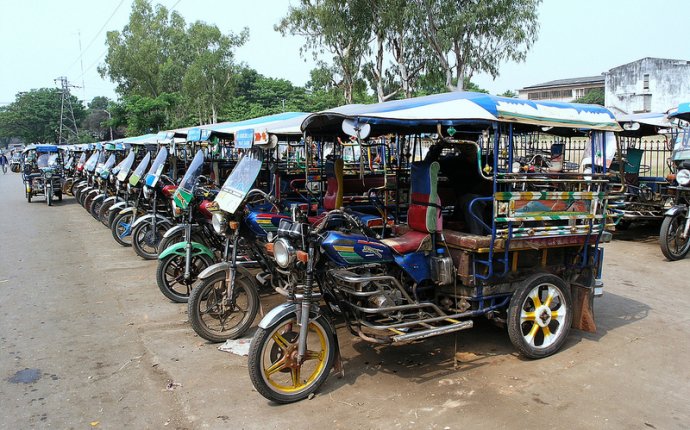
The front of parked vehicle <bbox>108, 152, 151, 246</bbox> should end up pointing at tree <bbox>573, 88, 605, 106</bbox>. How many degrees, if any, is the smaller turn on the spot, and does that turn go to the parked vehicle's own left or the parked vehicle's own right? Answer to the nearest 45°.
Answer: approximately 180°

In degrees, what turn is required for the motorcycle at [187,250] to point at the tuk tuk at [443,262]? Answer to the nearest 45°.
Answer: approximately 90° to its left

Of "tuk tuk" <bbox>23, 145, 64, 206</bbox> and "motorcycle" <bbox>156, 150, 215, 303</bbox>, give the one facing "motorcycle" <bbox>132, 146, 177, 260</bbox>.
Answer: the tuk tuk

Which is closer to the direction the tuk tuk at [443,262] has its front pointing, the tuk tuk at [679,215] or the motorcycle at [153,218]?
the motorcycle

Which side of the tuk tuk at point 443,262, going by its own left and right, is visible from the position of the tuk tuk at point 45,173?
right

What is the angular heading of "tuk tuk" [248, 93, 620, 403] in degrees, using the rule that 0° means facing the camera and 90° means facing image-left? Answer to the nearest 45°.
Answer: approximately 45°

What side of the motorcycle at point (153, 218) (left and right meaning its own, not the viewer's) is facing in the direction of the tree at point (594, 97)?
back

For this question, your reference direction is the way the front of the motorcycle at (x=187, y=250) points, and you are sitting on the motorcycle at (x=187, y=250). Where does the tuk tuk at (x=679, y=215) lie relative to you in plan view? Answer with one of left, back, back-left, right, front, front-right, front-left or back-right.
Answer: back-left

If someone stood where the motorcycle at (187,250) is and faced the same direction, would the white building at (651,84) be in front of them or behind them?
behind

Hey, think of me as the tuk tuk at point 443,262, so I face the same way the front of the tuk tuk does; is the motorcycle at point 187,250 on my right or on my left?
on my right

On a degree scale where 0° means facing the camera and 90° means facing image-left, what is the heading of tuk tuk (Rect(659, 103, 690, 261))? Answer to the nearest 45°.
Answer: approximately 45°

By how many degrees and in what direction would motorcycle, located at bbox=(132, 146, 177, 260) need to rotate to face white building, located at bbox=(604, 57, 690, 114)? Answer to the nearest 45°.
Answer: approximately 180°

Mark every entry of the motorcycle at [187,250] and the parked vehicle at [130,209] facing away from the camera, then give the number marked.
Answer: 0

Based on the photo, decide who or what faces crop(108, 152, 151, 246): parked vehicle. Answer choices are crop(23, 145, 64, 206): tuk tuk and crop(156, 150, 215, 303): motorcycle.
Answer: the tuk tuk

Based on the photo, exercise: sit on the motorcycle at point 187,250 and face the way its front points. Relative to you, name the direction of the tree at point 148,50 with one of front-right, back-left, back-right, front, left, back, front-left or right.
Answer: back-right
